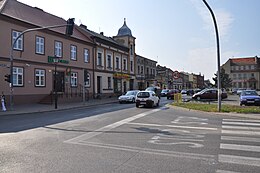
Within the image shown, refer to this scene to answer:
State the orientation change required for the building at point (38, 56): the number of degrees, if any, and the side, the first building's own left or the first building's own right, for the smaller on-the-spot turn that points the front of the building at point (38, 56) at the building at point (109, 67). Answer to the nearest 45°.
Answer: approximately 90° to the first building's own left

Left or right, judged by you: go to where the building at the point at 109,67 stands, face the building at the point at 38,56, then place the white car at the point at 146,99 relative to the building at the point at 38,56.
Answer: left

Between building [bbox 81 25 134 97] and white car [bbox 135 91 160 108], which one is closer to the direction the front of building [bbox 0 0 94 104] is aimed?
the white car

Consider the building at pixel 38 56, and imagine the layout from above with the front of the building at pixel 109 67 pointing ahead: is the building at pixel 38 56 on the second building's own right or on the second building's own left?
on the second building's own right

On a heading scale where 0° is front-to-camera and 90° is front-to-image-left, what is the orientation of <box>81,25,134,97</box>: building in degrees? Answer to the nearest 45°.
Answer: approximately 315°

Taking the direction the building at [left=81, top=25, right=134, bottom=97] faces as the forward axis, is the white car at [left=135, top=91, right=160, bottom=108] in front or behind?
in front

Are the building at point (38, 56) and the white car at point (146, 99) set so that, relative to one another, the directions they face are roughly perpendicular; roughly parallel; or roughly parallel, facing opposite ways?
roughly perpendicular

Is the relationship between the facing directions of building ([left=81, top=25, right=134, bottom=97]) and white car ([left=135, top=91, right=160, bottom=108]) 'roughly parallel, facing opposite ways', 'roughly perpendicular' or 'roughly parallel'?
roughly perpendicular

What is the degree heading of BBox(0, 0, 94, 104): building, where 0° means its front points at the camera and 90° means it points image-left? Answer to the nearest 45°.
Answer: approximately 315°

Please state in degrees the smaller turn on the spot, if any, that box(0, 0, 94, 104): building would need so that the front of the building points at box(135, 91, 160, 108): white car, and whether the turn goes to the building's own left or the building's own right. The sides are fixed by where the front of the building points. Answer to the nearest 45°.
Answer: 0° — it already faces it
